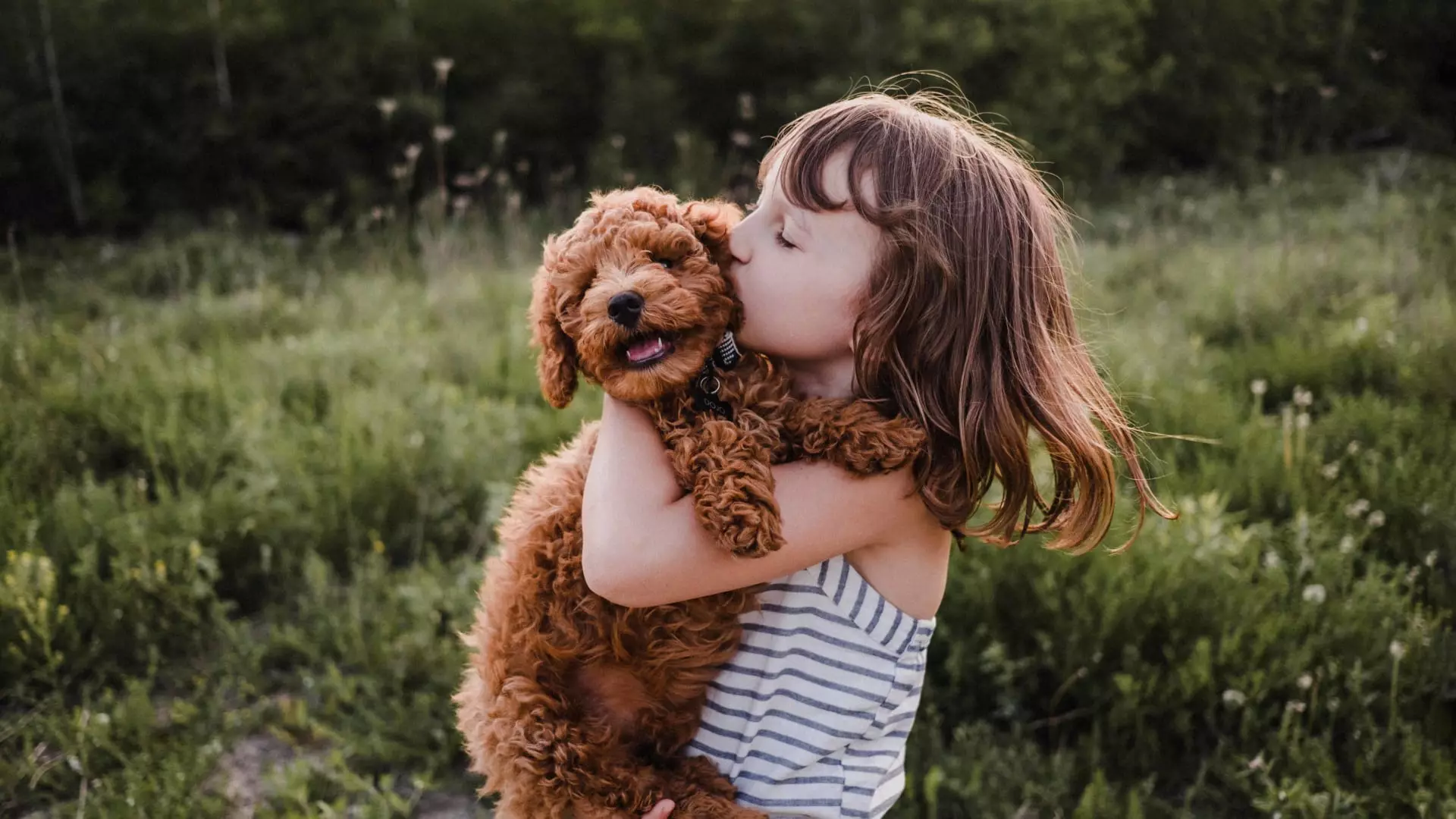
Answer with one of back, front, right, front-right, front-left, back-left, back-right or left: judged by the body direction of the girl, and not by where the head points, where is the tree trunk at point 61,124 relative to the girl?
front-right

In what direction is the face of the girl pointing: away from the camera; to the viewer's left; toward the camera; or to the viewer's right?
to the viewer's left

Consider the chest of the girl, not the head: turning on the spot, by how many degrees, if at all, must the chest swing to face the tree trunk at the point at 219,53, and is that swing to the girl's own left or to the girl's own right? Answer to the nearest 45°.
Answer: approximately 45° to the girl's own right

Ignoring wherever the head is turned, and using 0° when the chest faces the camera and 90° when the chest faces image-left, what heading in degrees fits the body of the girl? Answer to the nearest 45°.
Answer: approximately 90°
